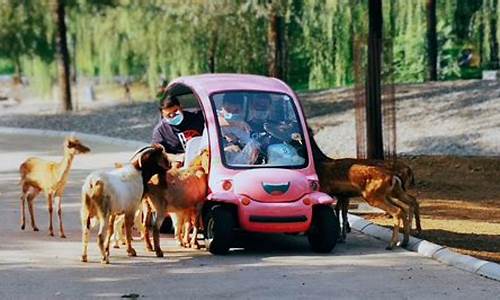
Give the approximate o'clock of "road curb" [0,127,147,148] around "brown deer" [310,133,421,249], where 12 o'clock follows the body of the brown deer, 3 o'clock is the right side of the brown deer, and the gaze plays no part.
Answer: The road curb is roughly at 2 o'clock from the brown deer.

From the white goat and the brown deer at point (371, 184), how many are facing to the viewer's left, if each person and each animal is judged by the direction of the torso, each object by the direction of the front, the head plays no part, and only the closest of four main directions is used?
1

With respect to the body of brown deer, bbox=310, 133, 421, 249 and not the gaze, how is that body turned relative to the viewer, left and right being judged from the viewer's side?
facing to the left of the viewer

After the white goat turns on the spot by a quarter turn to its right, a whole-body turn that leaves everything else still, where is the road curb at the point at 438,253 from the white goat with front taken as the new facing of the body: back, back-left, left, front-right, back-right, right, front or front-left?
front-left

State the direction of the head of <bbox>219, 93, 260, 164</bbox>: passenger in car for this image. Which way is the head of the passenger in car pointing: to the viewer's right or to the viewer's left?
to the viewer's left

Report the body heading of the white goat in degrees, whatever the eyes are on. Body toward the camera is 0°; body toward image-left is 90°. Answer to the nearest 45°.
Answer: approximately 225°

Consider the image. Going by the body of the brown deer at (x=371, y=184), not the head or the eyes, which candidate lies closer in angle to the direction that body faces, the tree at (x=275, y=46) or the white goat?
the white goat

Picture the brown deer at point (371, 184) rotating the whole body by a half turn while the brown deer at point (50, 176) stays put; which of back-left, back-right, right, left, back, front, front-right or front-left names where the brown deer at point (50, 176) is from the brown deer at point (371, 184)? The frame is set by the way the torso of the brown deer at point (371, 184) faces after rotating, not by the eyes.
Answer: back
